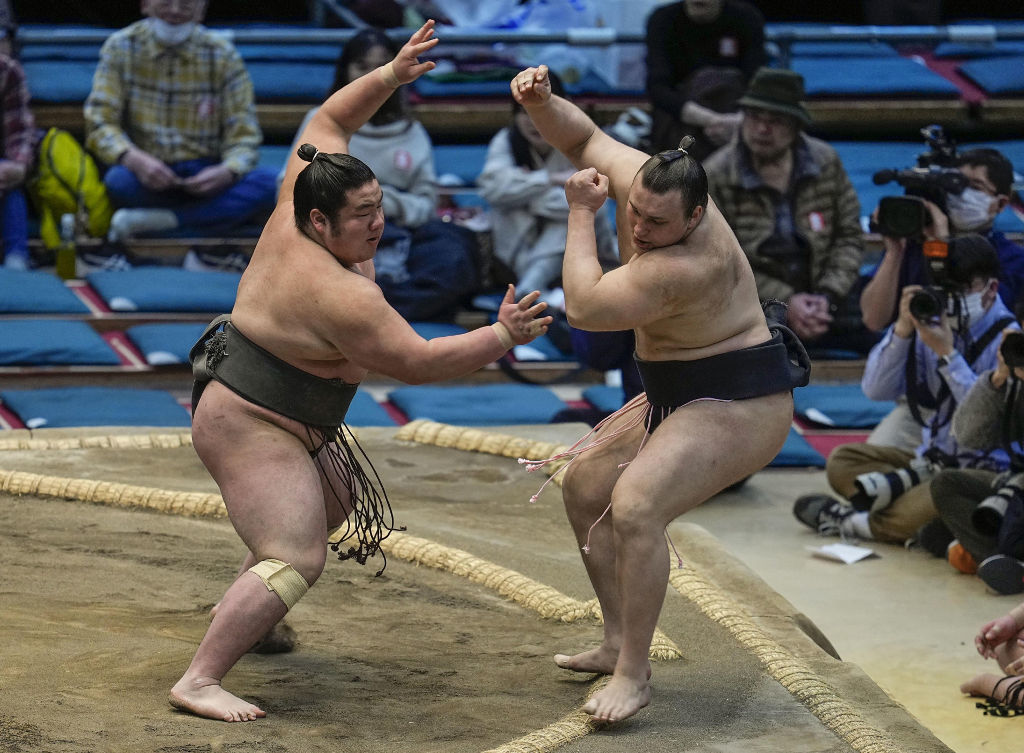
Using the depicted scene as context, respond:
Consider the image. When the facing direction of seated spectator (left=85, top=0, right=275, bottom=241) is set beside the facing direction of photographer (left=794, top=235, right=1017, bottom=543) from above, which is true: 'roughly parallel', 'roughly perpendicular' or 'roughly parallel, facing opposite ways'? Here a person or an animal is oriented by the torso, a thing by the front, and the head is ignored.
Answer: roughly perpendicular

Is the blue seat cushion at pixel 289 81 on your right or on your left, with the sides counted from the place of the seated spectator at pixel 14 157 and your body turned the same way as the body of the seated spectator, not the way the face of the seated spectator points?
on your left

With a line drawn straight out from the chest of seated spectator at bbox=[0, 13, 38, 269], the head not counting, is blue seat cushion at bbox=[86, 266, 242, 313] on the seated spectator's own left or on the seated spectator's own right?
on the seated spectator's own left

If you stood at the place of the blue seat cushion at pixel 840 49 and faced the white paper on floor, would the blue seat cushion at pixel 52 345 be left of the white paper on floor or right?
right

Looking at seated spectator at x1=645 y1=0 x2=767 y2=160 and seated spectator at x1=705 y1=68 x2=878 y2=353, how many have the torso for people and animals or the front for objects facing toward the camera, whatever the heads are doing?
2

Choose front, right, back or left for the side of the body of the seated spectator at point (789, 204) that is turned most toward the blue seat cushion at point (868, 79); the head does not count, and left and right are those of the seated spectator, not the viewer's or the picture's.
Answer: back

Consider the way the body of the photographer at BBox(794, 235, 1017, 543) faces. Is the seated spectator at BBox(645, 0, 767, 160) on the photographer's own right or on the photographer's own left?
on the photographer's own right
